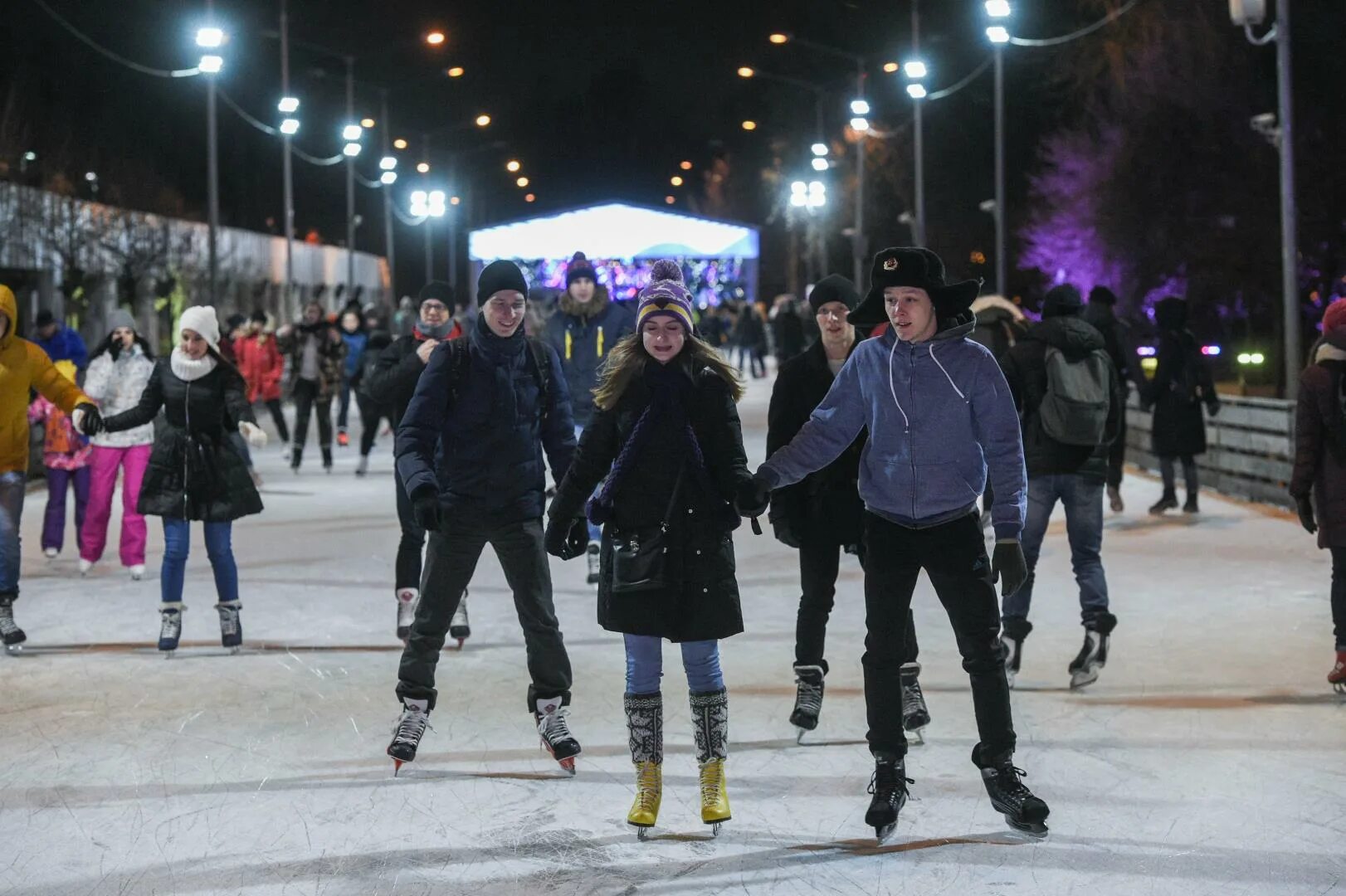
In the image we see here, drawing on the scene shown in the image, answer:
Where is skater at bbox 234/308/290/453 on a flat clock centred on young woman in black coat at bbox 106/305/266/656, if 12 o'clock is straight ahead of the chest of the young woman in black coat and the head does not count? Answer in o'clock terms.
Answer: The skater is roughly at 6 o'clock from the young woman in black coat.

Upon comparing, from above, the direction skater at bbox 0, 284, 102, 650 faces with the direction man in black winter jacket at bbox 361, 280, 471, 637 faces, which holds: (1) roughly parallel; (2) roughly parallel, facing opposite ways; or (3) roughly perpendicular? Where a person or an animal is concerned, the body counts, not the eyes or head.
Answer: roughly parallel

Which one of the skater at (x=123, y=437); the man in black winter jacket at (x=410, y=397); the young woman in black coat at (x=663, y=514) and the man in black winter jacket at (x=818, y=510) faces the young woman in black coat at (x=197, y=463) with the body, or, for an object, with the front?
the skater

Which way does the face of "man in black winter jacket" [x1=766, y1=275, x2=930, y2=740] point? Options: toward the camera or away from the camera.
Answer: toward the camera

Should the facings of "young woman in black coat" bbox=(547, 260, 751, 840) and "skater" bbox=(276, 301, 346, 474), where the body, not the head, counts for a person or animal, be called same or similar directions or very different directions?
same or similar directions

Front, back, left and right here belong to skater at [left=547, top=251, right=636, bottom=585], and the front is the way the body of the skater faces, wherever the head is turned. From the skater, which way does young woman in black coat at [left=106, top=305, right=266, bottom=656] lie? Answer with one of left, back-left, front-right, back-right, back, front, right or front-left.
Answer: front-right

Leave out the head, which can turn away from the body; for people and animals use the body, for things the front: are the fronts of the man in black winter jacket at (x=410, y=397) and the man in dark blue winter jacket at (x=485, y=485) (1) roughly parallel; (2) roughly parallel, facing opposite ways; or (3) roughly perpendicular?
roughly parallel

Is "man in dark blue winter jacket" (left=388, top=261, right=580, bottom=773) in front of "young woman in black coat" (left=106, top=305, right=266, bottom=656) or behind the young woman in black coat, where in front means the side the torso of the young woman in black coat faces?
in front

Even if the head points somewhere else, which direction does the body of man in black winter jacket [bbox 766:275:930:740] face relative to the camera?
toward the camera

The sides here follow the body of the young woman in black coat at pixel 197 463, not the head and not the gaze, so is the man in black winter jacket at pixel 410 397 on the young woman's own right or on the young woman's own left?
on the young woman's own left

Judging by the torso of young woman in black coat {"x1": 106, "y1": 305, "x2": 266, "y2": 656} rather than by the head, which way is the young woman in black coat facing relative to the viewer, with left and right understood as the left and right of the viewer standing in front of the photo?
facing the viewer

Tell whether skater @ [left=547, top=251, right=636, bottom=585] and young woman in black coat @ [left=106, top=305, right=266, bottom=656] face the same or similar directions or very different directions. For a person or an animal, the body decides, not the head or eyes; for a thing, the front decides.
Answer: same or similar directions

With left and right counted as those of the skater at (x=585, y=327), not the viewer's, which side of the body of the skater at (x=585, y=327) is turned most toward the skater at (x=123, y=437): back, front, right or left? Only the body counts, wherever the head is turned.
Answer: right

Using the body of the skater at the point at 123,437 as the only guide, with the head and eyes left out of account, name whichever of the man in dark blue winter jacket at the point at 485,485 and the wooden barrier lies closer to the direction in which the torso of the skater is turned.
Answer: the man in dark blue winter jacket

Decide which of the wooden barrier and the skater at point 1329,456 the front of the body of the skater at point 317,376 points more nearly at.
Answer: the skater

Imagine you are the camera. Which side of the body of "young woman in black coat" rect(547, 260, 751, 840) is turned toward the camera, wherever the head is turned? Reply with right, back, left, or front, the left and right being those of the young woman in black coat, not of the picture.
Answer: front

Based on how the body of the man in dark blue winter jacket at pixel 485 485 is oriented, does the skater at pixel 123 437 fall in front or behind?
behind

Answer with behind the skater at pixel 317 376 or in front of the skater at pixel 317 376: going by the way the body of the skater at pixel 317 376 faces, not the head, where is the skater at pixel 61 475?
in front
